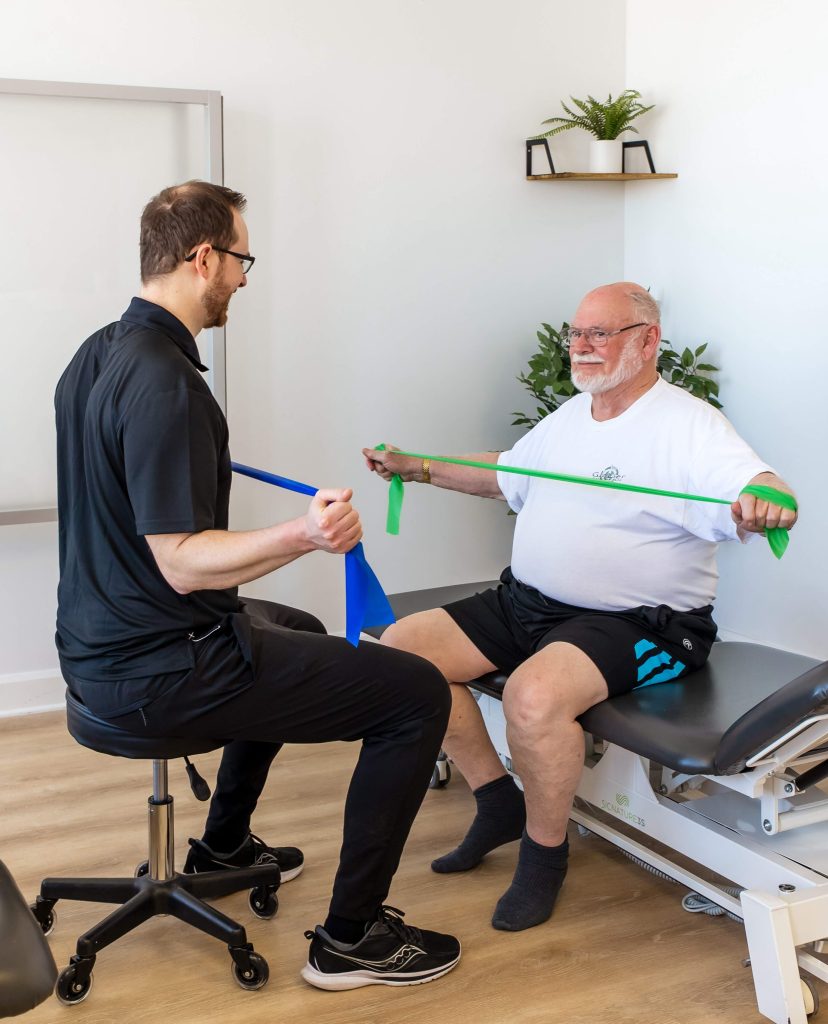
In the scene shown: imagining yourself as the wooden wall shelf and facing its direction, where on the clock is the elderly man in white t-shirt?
The elderly man in white t-shirt is roughly at 12 o'clock from the wooden wall shelf.

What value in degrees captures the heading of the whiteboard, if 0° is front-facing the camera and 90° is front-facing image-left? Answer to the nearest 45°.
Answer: approximately 0°

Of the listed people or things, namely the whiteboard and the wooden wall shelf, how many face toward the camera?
2

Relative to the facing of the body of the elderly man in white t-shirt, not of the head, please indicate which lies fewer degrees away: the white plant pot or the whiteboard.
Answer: the whiteboard

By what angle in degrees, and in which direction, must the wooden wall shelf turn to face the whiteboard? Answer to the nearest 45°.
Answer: approximately 45° to its right

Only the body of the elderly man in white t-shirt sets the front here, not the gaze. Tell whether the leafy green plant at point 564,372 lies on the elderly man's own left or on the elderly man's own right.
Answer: on the elderly man's own right

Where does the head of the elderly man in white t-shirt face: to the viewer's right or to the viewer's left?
to the viewer's left

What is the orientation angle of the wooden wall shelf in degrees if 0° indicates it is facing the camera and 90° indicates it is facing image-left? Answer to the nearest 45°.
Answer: approximately 0°

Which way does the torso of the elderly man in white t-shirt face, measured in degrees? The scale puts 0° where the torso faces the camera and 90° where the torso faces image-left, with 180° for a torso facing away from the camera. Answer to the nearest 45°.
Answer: approximately 45°
